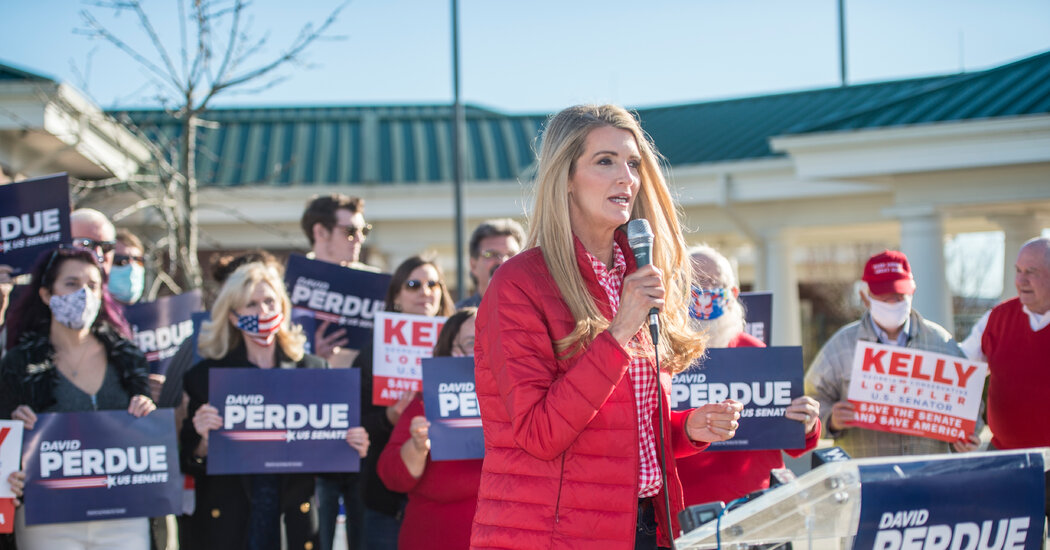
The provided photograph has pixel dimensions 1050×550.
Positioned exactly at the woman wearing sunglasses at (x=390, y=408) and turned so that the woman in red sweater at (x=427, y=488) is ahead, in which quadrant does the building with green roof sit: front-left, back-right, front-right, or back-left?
back-left

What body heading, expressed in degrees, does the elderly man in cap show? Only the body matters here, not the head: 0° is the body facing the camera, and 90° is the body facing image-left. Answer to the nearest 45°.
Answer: approximately 0°

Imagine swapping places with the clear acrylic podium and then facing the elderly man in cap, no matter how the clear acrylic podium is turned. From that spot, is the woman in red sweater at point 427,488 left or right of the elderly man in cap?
left

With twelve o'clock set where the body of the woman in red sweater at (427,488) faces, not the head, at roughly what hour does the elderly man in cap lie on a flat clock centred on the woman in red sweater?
The elderly man in cap is roughly at 10 o'clock from the woman in red sweater.

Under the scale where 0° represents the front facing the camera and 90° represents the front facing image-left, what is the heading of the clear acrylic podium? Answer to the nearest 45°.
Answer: approximately 315°

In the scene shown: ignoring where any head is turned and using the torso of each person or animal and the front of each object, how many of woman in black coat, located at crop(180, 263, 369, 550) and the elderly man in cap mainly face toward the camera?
2

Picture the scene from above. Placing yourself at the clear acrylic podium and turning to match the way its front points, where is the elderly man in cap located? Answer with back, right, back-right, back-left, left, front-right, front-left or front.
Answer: back-left
